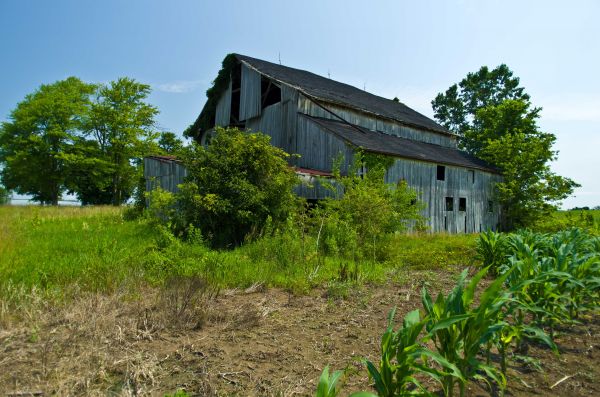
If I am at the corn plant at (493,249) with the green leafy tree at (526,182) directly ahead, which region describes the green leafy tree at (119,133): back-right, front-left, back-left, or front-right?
front-left

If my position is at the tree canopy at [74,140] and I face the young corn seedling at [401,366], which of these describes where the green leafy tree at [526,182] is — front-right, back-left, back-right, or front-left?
front-left

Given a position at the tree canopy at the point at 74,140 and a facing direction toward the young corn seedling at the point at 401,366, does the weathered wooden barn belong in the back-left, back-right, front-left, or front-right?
front-left

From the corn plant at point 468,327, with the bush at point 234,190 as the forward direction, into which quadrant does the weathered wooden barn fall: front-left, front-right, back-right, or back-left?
front-right

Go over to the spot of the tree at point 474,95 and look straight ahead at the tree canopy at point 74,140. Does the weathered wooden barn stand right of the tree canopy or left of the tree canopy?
left
